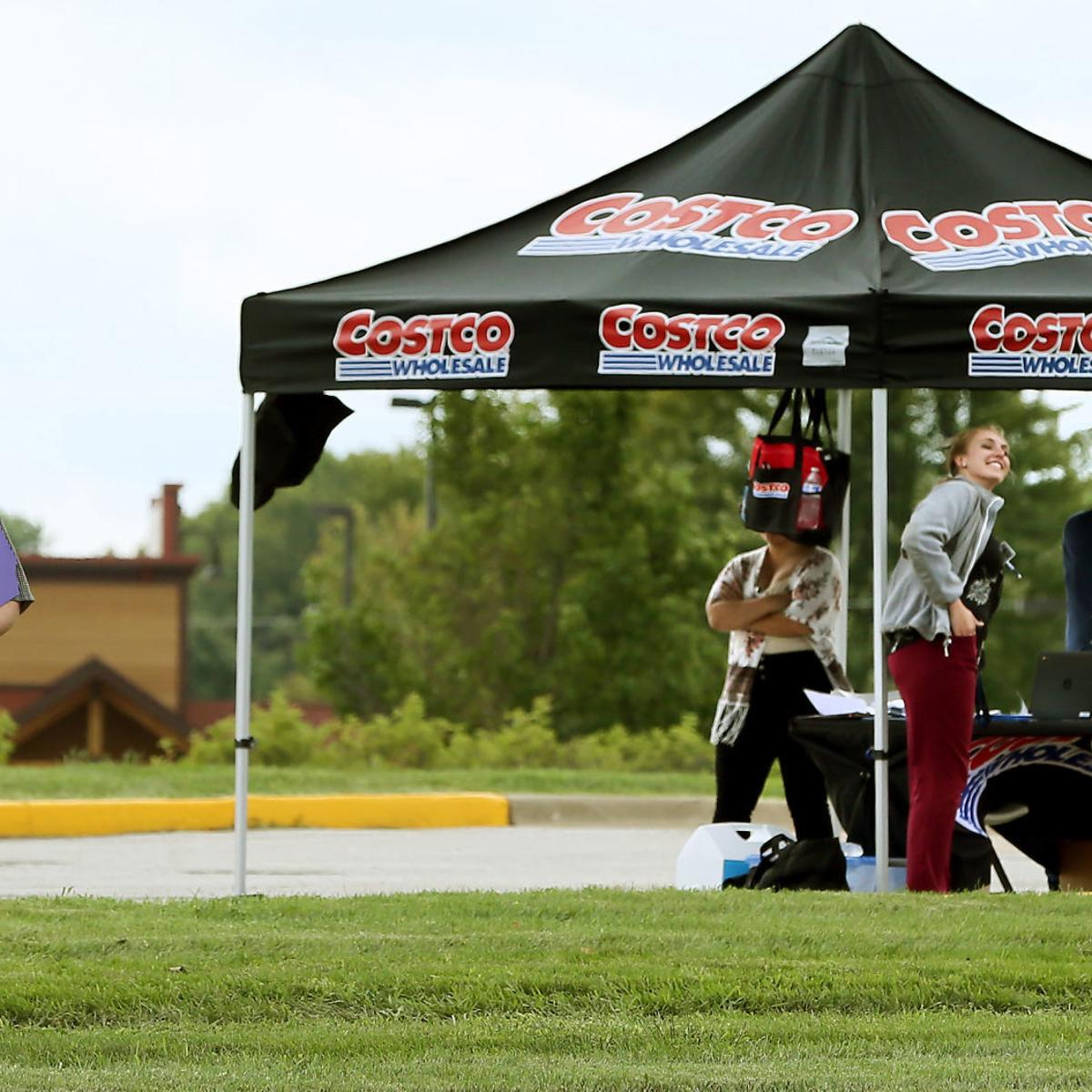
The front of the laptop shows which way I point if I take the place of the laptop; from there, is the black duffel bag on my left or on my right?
on my left

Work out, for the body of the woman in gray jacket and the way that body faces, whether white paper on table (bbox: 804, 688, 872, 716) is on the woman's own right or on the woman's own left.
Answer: on the woman's own left

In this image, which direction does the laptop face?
away from the camera

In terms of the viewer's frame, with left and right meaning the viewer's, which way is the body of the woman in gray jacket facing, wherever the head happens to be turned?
facing to the right of the viewer

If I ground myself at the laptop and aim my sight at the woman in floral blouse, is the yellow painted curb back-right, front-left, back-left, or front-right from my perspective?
front-right

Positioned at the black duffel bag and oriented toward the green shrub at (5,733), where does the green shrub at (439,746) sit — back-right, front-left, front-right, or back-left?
front-right

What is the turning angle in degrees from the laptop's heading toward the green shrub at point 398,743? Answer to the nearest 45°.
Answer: approximately 45° to its left

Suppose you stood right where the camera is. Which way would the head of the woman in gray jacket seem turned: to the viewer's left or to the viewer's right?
to the viewer's right

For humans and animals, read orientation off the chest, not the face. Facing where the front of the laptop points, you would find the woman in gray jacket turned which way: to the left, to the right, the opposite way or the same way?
to the right

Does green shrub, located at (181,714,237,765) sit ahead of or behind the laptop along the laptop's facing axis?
ahead
